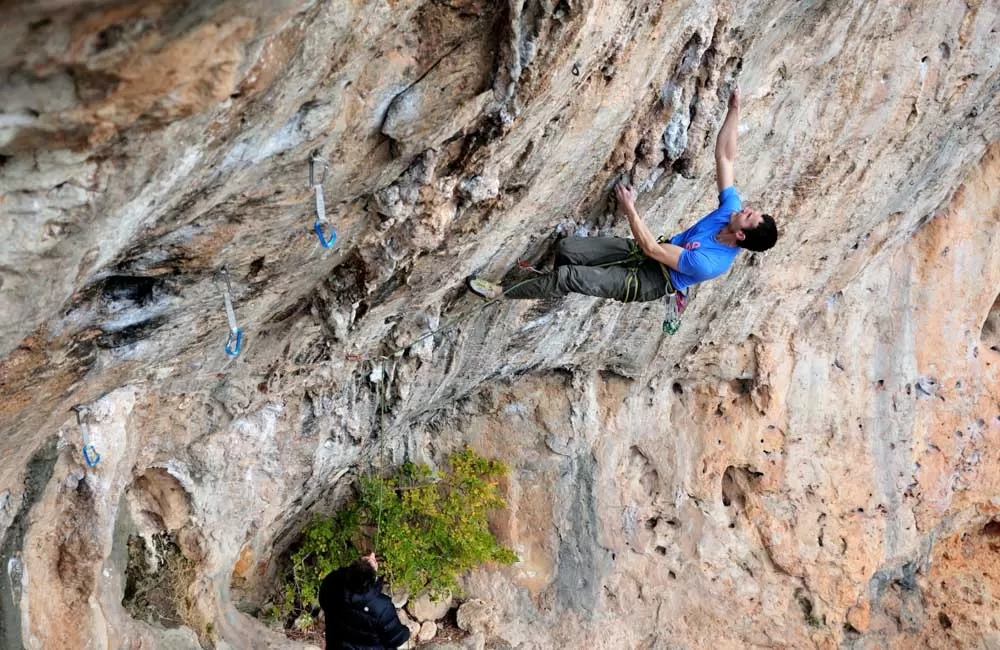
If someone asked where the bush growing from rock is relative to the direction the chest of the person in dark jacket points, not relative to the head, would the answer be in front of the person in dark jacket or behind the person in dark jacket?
in front

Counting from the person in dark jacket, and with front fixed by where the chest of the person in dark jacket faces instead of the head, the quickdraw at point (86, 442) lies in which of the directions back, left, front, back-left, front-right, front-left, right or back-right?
left

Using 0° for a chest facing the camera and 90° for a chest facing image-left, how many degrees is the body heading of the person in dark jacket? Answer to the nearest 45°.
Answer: approximately 225°

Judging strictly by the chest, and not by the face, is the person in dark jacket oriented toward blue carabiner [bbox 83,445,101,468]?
no
